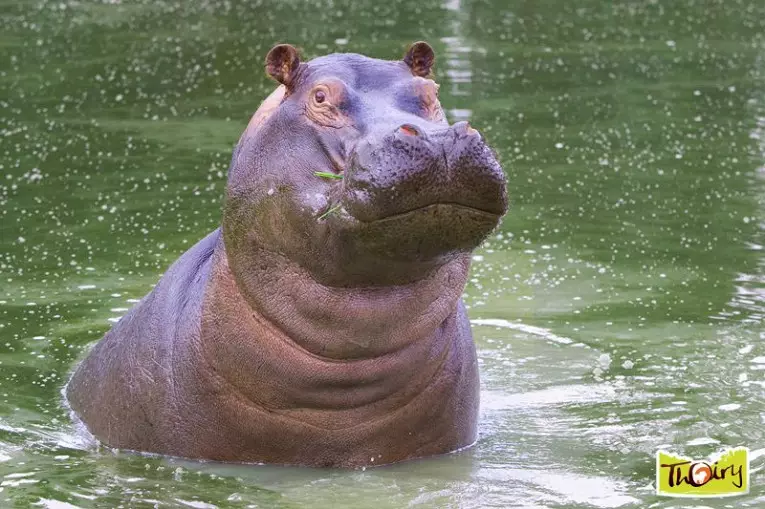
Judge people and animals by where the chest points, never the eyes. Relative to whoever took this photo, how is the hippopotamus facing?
facing the viewer and to the right of the viewer
